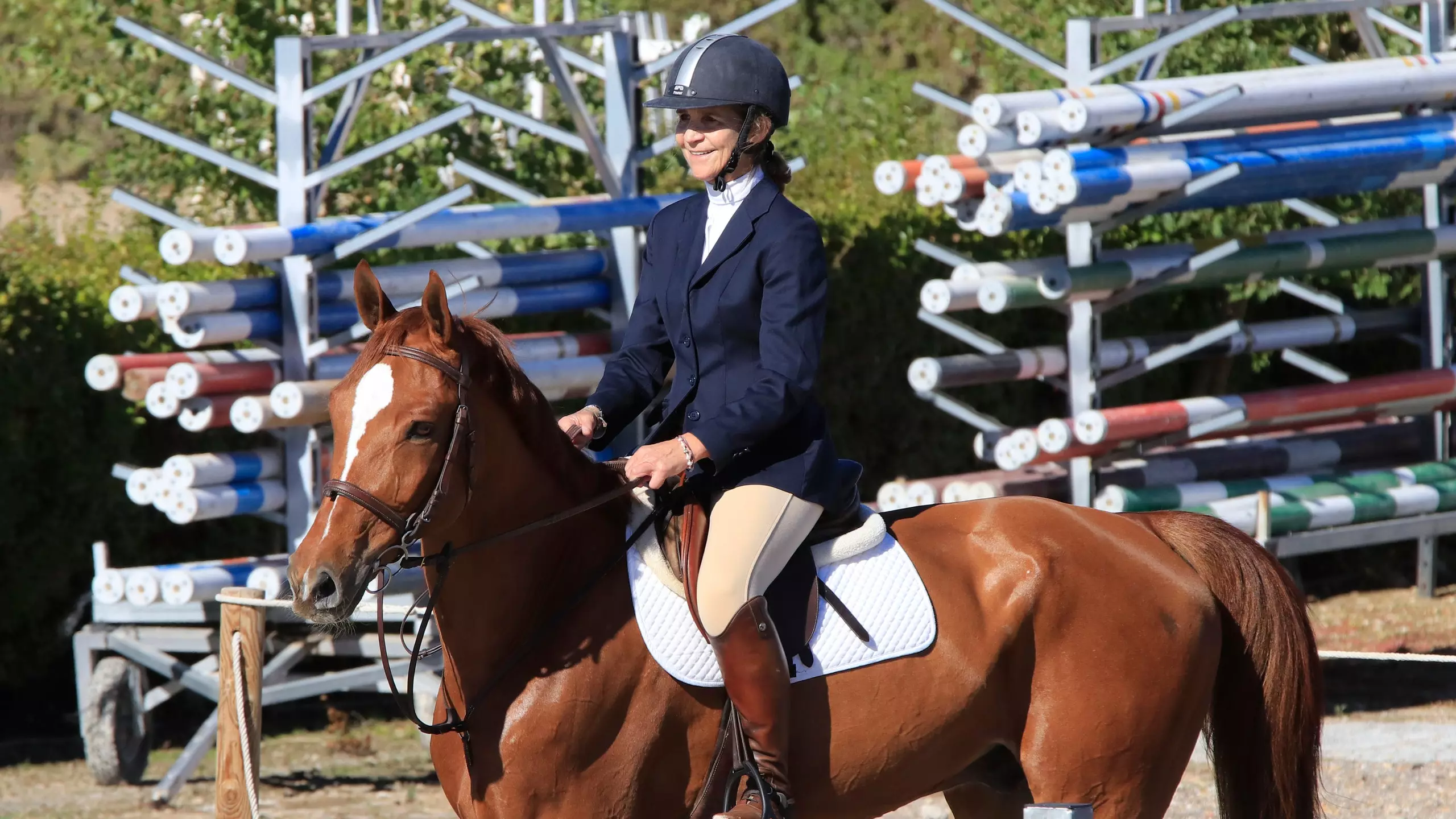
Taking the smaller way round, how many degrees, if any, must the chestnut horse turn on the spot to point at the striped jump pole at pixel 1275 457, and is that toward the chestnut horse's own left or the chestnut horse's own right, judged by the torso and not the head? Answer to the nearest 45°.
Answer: approximately 135° to the chestnut horse's own right

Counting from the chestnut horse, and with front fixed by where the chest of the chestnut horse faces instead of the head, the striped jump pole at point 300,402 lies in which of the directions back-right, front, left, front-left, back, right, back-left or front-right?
front-right

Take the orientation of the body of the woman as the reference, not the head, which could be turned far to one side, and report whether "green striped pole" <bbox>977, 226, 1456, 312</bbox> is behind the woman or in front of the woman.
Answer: behind

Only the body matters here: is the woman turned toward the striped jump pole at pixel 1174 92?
no

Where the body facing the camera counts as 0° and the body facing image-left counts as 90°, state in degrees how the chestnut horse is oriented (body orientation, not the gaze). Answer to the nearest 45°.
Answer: approximately 90°

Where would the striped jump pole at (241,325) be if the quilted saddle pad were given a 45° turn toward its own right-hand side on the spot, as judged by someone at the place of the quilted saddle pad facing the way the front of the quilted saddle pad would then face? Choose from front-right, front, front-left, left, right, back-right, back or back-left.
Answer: front

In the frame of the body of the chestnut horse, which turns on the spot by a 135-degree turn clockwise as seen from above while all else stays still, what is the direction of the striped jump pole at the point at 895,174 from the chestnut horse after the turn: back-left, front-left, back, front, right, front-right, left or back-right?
front-left

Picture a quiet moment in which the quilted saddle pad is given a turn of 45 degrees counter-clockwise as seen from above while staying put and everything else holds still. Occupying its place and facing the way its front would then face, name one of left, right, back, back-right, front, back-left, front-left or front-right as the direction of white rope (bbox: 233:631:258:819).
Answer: right

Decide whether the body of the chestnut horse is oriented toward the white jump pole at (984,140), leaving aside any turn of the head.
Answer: no

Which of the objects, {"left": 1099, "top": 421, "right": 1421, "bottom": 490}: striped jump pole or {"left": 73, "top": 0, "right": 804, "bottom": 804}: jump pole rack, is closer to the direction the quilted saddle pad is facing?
the jump pole rack

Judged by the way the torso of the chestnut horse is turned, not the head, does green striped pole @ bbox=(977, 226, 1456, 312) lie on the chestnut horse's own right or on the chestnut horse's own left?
on the chestnut horse's own right

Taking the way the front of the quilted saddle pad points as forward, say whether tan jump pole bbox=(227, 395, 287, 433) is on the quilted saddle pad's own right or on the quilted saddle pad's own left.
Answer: on the quilted saddle pad's own right

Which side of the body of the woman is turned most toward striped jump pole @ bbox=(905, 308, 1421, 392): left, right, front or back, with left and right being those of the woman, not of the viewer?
back

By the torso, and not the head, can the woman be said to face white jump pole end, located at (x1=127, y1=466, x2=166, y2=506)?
no

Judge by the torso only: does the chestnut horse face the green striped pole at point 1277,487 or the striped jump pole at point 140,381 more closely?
the striped jump pole

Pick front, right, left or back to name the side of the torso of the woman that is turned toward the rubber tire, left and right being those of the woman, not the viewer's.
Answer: right

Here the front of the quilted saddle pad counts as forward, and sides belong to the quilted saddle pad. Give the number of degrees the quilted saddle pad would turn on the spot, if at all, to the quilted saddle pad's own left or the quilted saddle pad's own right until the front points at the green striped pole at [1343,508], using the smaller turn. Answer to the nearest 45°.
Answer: approximately 135° to the quilted saddle pad's own right

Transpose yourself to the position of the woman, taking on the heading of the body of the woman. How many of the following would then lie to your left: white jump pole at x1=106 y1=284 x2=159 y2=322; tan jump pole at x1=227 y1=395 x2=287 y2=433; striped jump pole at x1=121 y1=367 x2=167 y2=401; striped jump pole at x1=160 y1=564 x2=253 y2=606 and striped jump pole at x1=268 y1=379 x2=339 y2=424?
0

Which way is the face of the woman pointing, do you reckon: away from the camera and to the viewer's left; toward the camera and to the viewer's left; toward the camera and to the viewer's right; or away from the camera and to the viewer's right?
toward the camera and to the viewer's left

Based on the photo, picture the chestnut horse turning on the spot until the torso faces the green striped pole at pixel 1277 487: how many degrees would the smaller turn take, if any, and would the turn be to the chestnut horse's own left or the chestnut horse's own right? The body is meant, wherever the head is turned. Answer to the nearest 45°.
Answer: approximately 135° to the chestnut horse's own right

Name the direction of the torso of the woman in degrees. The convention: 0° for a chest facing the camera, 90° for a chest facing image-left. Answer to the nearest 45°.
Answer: approximately 45°

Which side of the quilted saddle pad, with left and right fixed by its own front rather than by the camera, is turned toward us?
left
